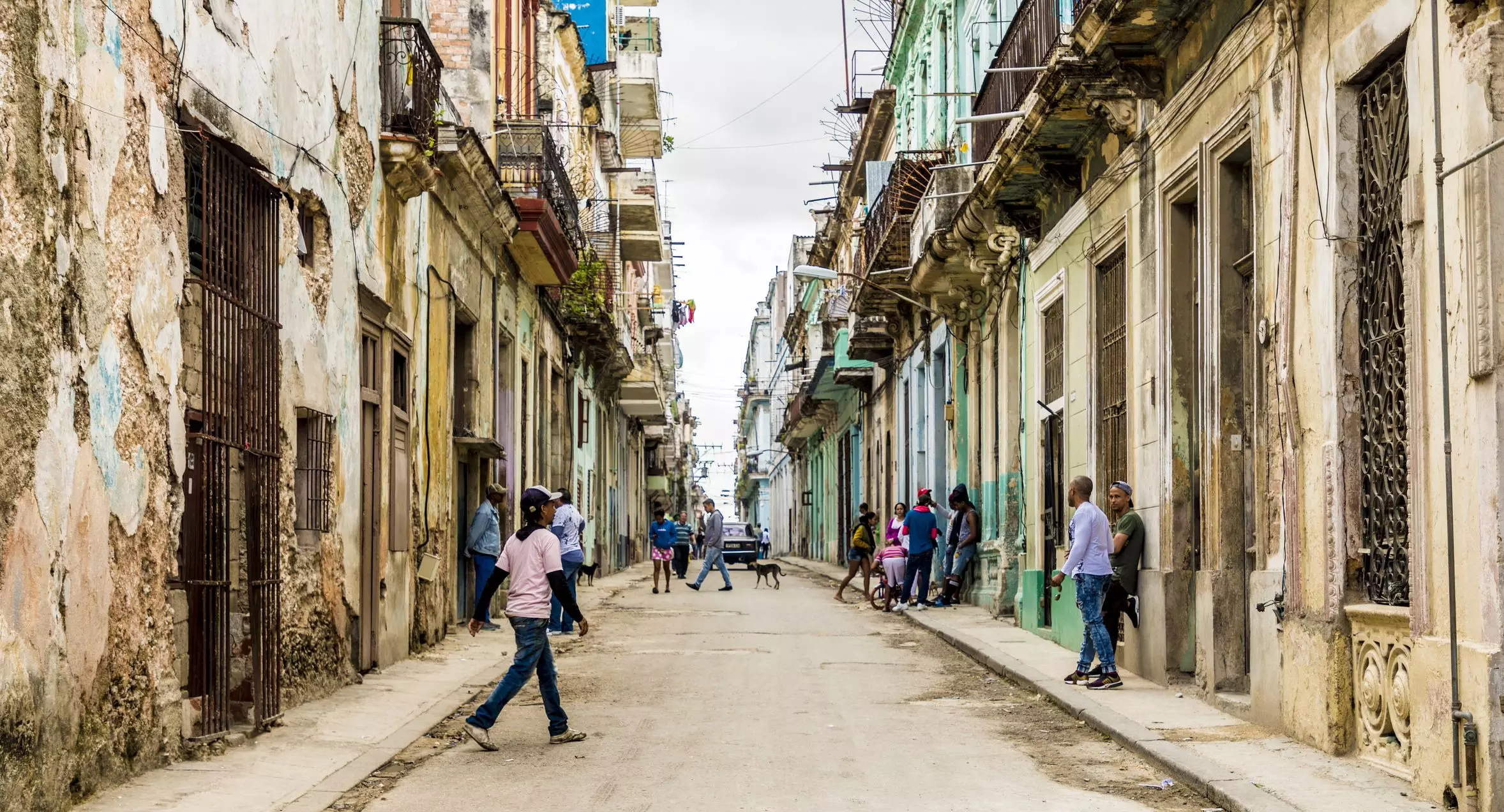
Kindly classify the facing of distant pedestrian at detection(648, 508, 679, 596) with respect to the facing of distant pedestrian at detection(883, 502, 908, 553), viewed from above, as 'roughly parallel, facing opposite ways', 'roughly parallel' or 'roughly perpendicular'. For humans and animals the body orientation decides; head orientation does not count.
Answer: roughly parallel

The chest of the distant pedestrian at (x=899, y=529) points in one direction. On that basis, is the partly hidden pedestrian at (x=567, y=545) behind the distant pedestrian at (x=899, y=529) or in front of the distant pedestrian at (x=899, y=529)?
in front

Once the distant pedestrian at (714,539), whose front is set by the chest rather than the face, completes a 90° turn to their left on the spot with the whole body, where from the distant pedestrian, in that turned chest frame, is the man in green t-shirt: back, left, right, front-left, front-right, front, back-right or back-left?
front

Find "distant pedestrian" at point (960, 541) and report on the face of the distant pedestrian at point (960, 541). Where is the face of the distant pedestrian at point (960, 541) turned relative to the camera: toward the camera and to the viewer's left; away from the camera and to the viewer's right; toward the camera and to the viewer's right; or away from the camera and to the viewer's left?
toward the camera and to the viewer's left

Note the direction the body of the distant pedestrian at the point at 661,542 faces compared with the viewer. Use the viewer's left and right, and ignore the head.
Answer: facing the viewer

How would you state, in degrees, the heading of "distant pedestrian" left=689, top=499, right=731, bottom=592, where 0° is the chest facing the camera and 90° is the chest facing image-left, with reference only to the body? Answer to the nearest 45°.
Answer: approximately 90°

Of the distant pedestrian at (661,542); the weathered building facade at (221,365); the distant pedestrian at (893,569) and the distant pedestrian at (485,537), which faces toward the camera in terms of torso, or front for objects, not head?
the distant pedestrian at (661,542)

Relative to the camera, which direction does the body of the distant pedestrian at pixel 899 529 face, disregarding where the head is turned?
toward the camera
